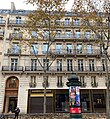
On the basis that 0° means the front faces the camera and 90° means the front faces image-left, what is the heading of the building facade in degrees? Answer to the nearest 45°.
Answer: approximately 0°
